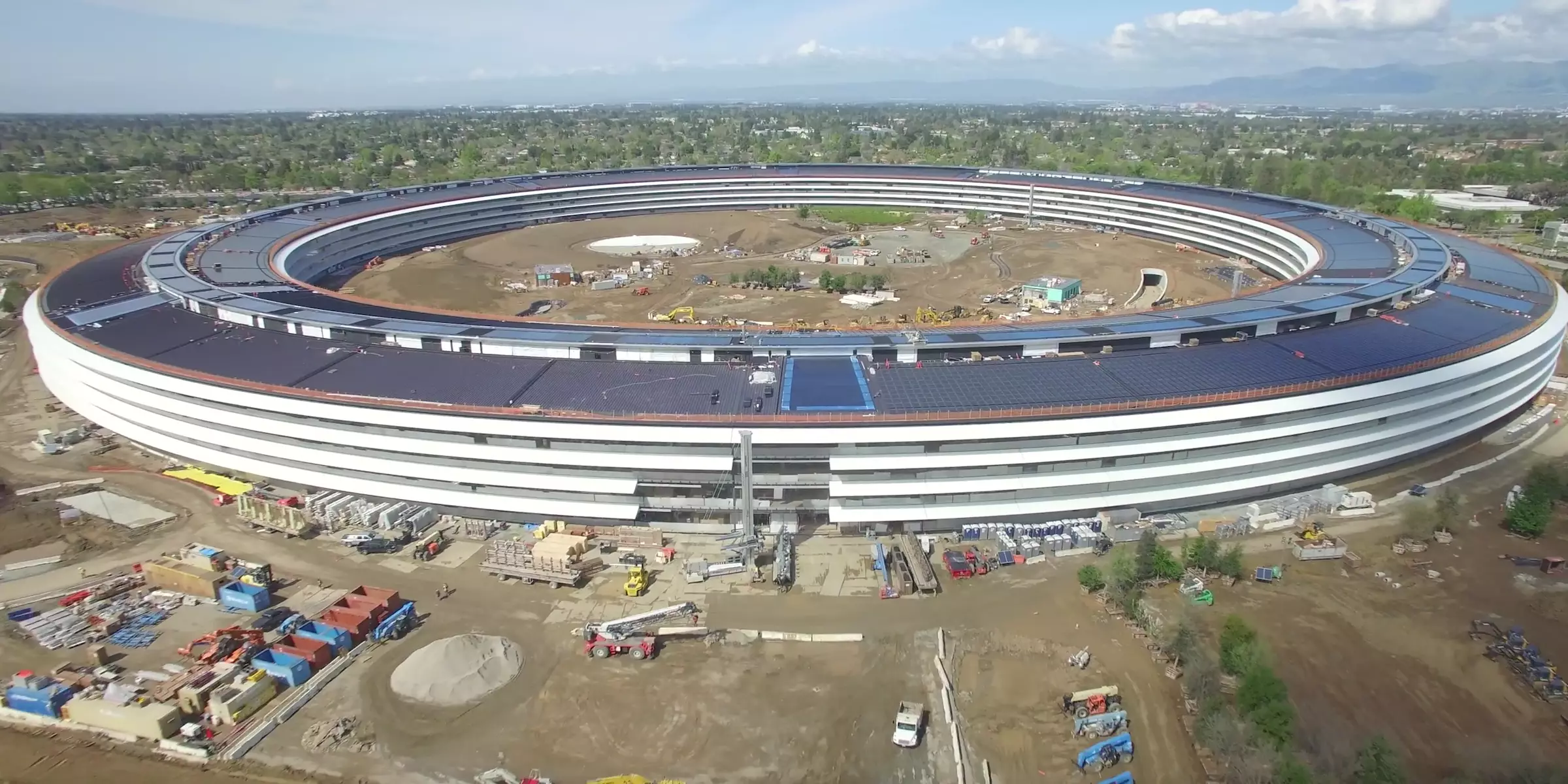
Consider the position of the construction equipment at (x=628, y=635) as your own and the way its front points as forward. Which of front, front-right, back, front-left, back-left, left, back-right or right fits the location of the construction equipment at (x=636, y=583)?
left

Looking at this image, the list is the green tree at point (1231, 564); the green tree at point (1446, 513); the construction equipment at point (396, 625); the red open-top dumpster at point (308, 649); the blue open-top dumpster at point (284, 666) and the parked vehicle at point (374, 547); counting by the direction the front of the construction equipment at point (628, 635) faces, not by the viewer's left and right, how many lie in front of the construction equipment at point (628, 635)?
2

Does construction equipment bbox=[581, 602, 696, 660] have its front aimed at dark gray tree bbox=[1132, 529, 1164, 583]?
yes

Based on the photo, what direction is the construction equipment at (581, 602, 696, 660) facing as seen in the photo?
to the viewer's right

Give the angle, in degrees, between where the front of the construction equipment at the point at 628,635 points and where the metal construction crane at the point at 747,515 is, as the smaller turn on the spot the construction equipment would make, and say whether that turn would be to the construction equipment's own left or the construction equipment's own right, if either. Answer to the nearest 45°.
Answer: approximately 45° to the construction equipment's own left

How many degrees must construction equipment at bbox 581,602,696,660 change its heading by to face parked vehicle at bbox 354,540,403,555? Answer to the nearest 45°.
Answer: approximately 135° to its left

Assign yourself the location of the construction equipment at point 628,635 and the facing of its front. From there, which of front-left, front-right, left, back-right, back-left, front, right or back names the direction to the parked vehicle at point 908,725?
front-right

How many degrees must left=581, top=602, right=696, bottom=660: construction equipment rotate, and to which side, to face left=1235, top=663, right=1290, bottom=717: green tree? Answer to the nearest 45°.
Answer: approximately 45° to its right

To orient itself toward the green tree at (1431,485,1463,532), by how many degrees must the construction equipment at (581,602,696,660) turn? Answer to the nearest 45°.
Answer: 0° — it already faces it
